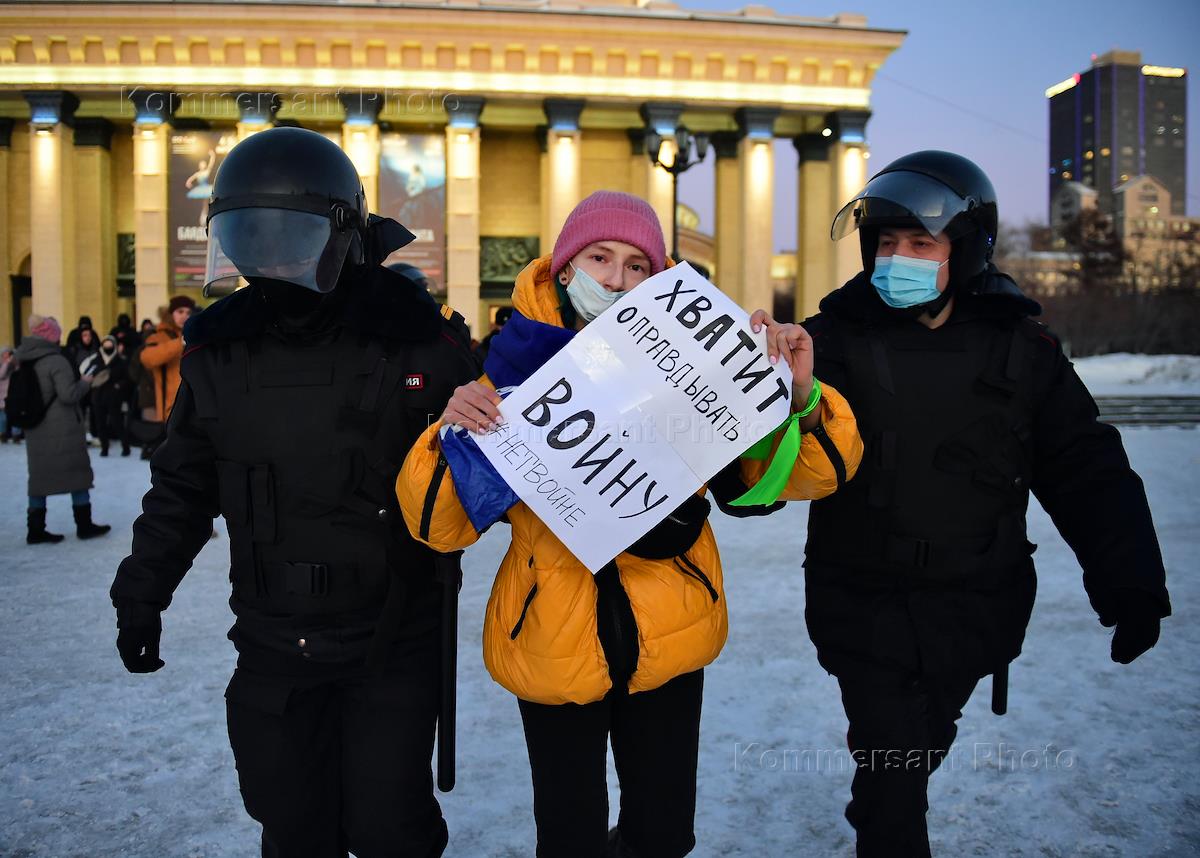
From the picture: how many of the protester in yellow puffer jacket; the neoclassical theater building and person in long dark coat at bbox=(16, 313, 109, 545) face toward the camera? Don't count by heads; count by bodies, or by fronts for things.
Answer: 2

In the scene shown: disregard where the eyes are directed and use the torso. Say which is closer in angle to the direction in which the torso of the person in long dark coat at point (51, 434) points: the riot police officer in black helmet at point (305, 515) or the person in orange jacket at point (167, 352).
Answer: the person in orange jacket

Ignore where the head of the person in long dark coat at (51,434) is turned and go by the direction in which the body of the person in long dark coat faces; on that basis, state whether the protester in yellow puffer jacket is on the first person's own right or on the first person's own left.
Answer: on the first person's own right

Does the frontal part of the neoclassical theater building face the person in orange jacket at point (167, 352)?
yes

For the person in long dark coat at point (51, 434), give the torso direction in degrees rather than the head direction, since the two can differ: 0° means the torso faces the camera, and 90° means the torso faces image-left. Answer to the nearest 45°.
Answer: approximately 270°
